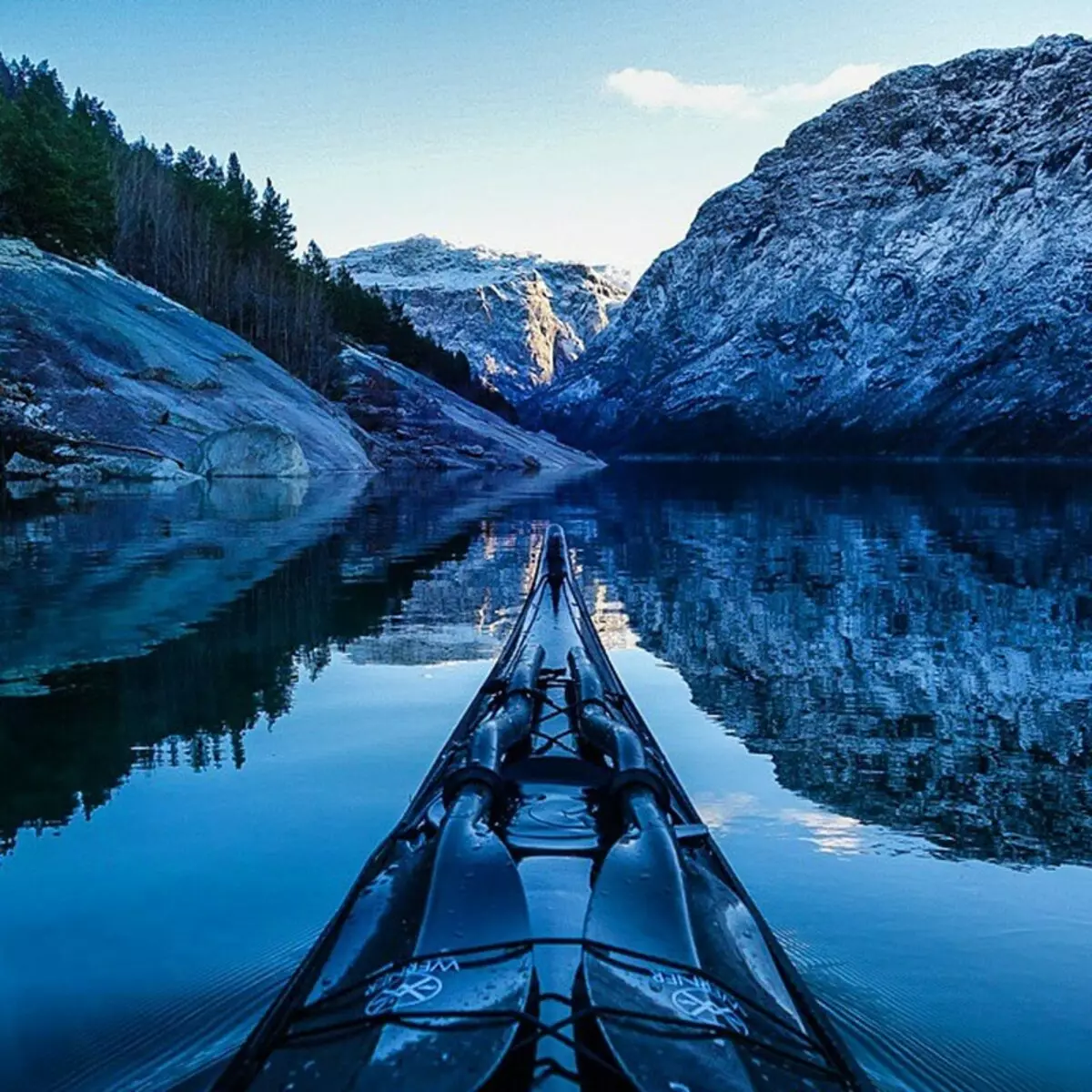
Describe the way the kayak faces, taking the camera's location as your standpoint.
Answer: facing away from the viewer

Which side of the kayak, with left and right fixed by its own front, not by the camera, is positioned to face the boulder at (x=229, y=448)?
front
